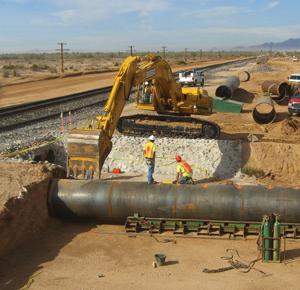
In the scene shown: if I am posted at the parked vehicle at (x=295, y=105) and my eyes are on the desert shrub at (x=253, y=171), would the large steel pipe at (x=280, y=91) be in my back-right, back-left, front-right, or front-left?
back-right

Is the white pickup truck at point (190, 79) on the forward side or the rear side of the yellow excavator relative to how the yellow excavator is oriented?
on the rear side

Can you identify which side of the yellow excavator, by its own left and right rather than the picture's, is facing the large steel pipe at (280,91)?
back

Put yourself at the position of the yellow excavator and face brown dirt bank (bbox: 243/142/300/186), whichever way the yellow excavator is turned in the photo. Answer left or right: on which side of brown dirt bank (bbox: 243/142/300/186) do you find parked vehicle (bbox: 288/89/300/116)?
left

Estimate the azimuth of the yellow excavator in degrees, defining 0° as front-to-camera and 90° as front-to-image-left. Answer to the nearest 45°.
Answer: approximately 45°

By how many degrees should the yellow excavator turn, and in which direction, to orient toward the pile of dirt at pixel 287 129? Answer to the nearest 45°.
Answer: approximately 180°

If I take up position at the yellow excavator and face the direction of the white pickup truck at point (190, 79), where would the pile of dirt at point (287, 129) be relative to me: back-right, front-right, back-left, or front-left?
front-right

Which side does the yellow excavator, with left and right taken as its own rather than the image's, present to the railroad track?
right

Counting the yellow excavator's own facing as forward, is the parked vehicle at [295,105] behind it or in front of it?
behind

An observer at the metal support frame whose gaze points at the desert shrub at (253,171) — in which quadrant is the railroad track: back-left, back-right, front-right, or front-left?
front-left

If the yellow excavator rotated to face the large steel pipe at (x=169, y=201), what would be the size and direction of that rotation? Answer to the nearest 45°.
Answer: approximately 45° to its left

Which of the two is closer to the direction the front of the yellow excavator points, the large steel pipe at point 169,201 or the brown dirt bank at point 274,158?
the large steel pipe
